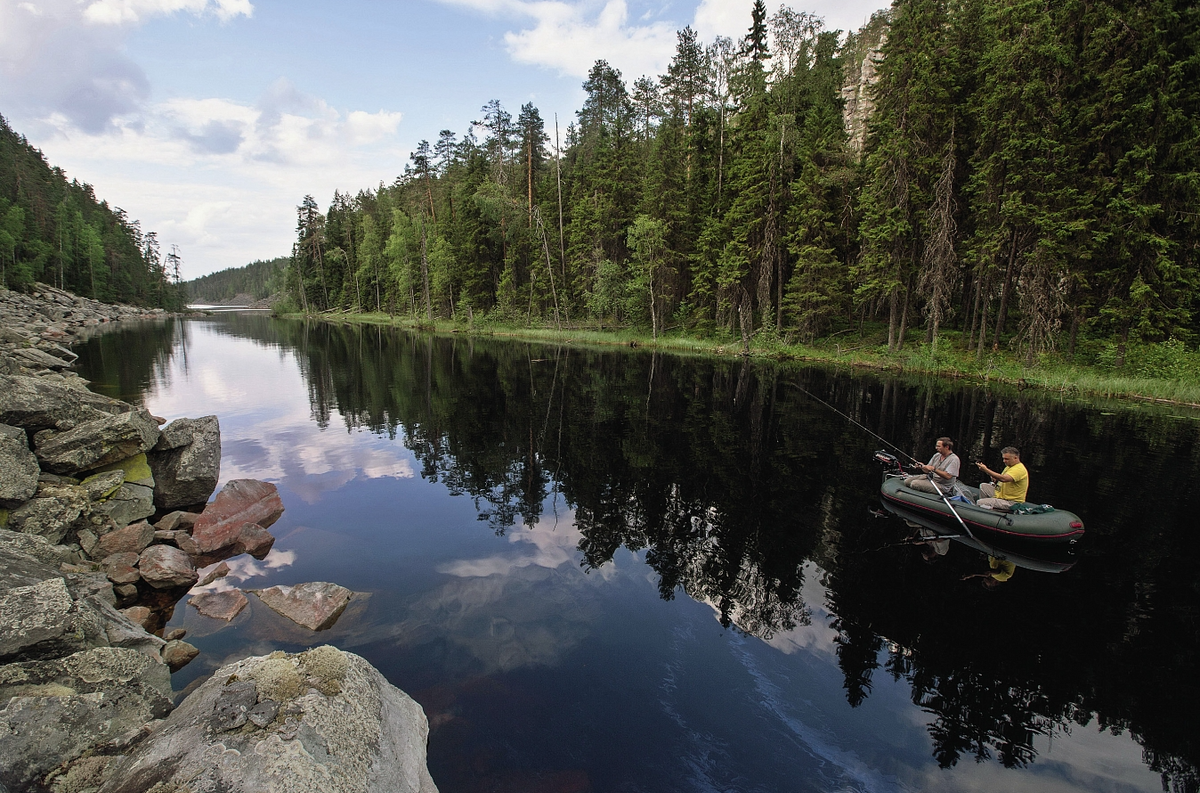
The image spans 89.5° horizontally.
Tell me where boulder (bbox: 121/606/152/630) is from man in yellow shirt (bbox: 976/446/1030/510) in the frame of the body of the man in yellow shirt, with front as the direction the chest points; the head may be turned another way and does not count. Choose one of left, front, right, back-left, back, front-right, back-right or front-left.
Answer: front-left

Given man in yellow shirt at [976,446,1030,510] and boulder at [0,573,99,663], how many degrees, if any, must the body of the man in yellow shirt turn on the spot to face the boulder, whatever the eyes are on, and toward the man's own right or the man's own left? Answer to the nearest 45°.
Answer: approximately 45° to the man's own left

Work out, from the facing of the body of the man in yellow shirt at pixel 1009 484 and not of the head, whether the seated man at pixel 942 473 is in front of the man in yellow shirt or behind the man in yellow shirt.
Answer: in front

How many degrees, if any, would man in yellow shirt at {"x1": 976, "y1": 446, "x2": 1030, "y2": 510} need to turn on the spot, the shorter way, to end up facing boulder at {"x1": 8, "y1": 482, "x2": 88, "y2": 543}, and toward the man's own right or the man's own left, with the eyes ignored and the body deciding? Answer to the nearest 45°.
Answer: approximately 45° to the man's own left

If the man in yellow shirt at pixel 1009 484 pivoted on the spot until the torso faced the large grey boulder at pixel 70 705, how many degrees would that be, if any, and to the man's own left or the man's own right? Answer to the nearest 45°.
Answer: approximately 45° to the man's own left

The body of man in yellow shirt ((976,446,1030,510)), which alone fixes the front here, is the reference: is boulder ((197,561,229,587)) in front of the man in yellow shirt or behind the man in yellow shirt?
in front

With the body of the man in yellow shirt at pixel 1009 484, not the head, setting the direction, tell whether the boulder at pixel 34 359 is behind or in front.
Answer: in front

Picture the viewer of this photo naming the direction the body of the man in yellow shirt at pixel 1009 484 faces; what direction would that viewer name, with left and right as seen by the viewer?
facing to the left of the viewer

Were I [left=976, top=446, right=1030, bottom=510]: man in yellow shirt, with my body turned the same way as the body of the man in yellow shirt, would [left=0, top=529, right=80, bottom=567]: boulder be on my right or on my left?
on my left

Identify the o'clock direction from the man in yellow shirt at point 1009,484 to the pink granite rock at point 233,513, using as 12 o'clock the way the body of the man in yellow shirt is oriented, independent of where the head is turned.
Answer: The pink granite rock is roughly at 11 o'clock from the man in yellow shirt.
